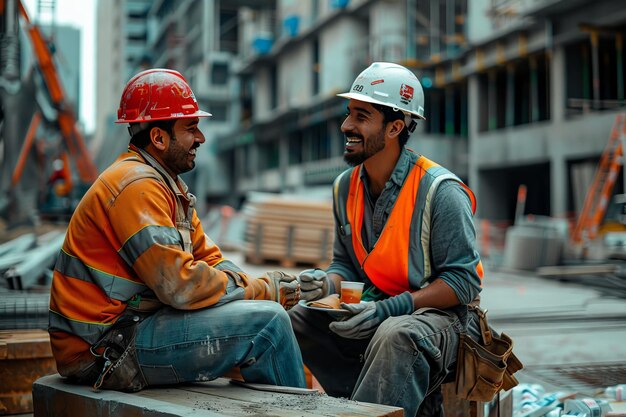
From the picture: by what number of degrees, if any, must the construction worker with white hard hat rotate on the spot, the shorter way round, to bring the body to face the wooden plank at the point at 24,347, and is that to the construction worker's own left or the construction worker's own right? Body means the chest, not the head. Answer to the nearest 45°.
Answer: approximately 45° to the construction worker's own right

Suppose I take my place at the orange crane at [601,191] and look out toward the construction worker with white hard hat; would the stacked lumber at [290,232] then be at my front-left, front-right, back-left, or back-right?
front-right

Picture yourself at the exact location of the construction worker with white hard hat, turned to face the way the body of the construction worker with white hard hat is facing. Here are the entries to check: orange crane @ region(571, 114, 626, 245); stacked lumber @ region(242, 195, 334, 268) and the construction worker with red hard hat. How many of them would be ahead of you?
1

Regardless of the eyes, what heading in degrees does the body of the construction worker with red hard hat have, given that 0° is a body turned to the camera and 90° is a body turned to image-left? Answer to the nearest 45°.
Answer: approximately 270°

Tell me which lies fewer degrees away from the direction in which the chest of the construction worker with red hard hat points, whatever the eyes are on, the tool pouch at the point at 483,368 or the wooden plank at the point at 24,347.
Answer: the tool pouch

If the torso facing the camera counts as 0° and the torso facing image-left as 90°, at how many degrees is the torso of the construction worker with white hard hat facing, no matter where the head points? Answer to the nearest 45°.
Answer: approximately 45°

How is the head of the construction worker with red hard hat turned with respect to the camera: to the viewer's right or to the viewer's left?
to the viewer's right

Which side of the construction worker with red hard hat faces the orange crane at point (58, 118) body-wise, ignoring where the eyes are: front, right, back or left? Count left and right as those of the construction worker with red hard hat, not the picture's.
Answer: left

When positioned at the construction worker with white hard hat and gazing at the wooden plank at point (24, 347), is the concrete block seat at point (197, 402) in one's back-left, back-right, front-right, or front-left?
front-left

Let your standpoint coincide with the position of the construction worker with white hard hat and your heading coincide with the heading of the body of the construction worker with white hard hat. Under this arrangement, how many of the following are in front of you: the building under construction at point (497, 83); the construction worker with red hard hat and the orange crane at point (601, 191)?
1

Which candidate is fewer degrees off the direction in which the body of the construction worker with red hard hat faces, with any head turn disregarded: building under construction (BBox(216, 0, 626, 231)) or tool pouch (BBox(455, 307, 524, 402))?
the tool pouch

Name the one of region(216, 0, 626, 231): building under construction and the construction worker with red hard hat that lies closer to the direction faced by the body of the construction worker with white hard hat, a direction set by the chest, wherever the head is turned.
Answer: the construction worker with red hard hat

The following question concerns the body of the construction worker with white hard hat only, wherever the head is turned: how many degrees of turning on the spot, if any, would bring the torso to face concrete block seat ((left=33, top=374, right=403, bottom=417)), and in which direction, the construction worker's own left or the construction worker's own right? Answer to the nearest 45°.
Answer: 0° — they already face it

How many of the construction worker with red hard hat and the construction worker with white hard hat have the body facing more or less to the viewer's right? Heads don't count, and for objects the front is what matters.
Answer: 1
